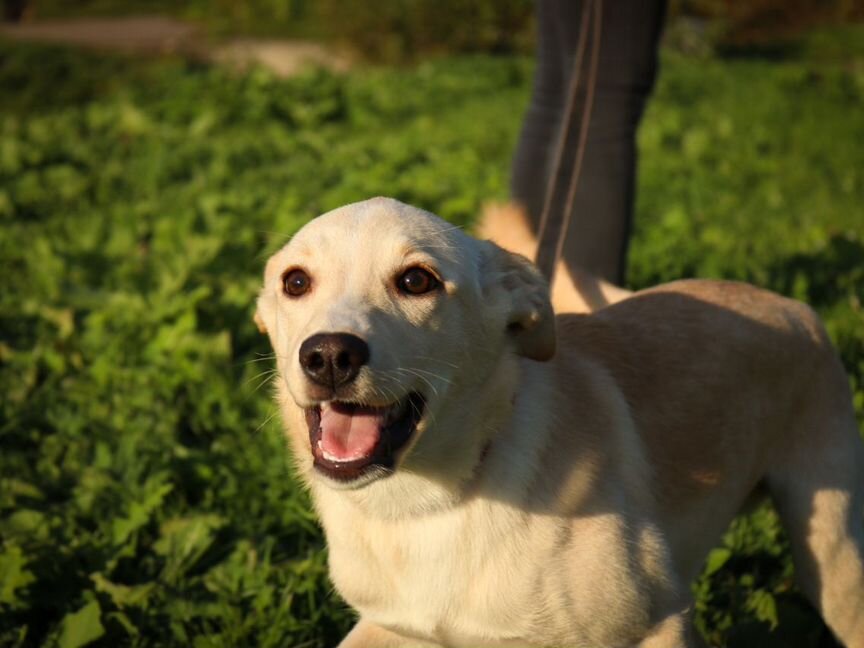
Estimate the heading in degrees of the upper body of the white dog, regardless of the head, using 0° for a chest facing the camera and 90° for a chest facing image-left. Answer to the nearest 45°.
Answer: approximately 45°
